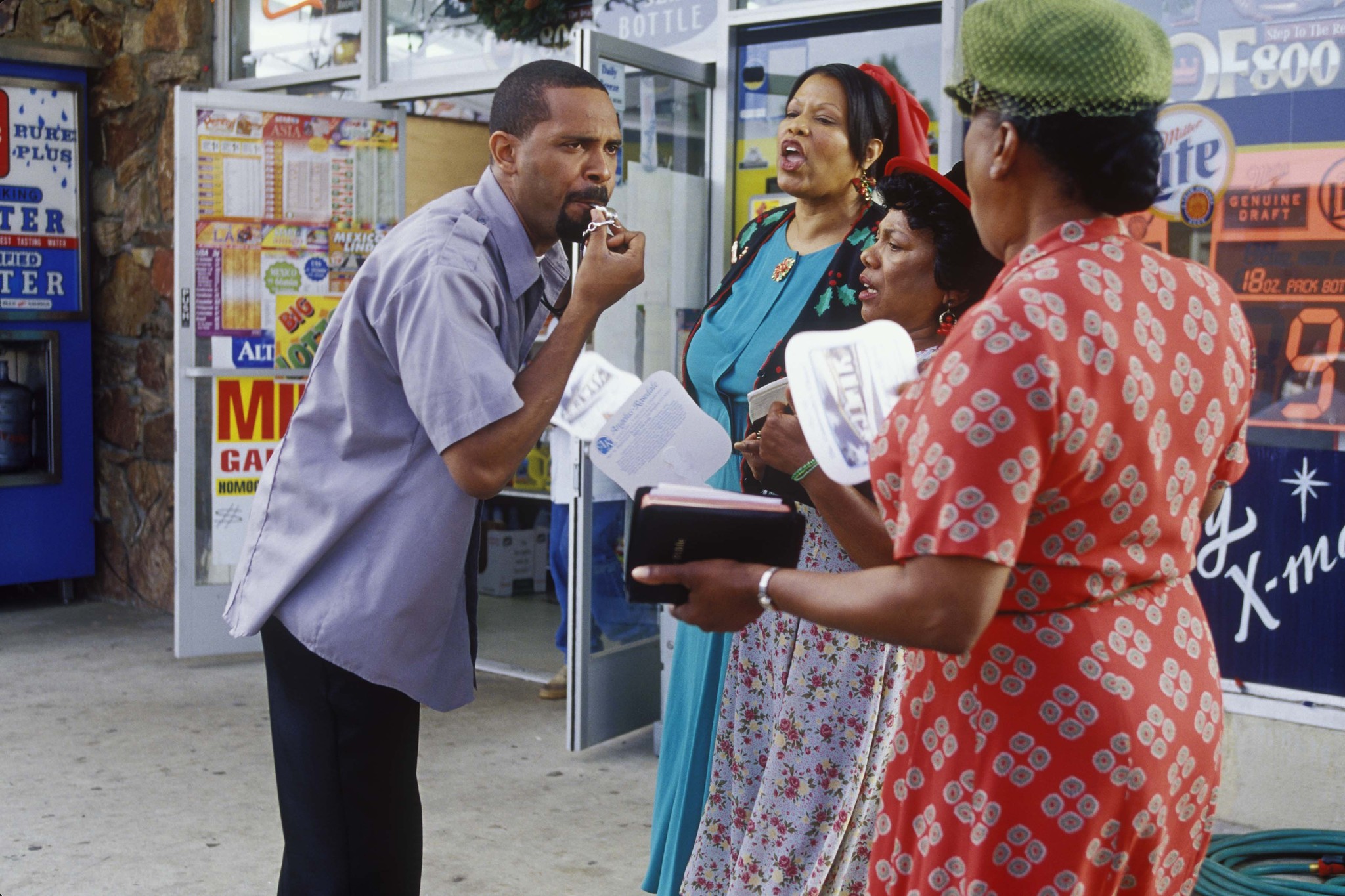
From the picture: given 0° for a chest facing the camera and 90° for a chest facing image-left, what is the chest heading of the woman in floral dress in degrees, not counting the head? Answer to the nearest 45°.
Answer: approximately 90°

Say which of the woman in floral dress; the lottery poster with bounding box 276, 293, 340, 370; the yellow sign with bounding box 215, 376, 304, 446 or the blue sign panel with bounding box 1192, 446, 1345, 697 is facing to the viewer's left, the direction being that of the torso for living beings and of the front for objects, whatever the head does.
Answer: the woman in floral dress

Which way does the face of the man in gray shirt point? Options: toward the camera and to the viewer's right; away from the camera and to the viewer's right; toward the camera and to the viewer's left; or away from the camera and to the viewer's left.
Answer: toward the camera and to the viewer's right

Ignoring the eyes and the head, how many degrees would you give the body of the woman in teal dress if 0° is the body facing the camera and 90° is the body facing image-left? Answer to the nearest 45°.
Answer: approximately 45°

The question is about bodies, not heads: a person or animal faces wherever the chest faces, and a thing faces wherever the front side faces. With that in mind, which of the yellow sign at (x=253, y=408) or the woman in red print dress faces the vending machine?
the woman in red print dress

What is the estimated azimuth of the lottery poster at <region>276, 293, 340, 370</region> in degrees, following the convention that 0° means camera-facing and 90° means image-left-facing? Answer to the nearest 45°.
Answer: approximately 0°

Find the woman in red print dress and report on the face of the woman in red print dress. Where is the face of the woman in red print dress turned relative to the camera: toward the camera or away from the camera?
away from the camera

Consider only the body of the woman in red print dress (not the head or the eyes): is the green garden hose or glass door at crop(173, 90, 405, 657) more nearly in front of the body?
the glass door

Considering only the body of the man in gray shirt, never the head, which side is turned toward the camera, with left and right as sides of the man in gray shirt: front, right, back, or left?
right
